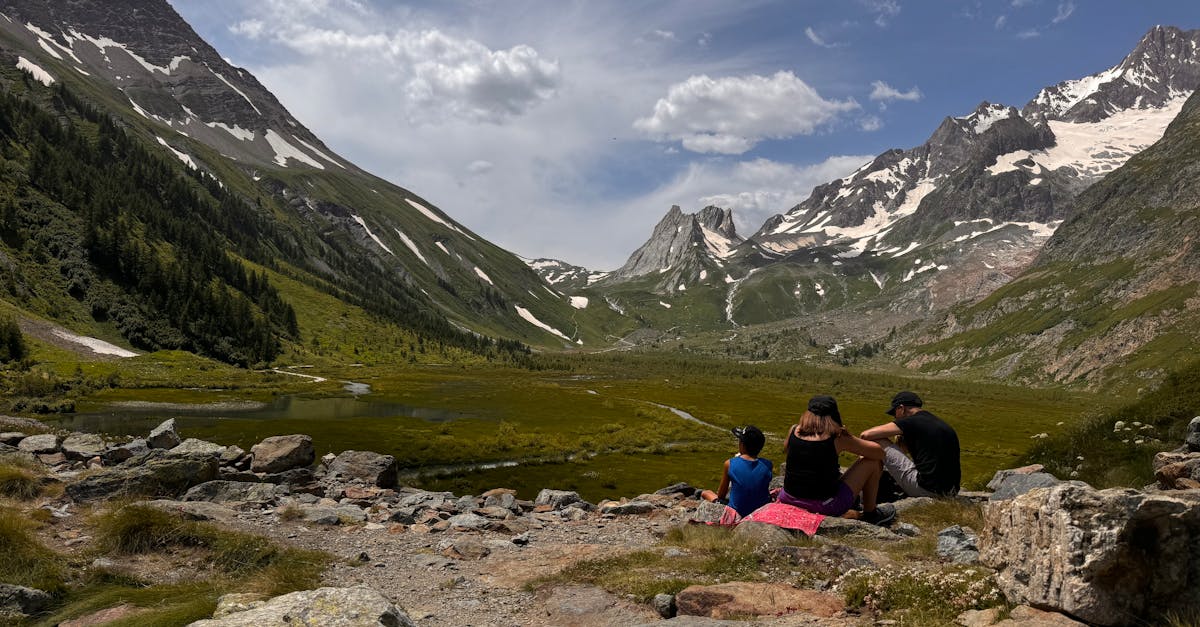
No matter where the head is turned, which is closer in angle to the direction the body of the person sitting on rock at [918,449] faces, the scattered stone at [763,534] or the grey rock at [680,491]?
the grey rock

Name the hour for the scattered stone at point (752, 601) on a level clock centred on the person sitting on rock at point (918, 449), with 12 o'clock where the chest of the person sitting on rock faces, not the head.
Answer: The scattered stone is roughly at 8 o'clock from the person sitting on rock.

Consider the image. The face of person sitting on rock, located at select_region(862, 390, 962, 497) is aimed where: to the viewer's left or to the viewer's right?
to the viewer's left

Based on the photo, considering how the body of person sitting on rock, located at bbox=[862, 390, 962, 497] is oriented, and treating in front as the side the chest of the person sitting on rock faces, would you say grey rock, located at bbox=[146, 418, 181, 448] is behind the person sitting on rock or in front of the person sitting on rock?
in front

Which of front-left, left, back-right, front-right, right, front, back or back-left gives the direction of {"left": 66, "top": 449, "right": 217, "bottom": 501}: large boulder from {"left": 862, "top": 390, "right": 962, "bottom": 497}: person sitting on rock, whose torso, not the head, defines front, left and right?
front-left

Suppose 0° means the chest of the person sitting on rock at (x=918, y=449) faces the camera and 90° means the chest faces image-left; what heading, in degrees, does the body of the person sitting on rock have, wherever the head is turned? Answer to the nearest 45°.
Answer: approximately 135°

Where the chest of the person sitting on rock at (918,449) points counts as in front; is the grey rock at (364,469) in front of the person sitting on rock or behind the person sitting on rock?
in front

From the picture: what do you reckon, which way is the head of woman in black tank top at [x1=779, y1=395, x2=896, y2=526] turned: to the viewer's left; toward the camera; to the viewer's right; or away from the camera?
away from the camera

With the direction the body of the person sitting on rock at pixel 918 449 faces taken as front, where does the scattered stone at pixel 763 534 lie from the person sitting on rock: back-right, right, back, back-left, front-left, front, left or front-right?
left

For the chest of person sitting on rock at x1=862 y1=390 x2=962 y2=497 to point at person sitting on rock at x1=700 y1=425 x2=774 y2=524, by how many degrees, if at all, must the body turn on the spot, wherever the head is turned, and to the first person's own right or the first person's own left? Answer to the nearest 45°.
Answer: approximately 45° to the first person's own left

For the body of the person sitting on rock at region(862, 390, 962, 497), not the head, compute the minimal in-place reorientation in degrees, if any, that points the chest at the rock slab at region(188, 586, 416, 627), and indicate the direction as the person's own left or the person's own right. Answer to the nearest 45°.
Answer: approximately 90° to the person's own left

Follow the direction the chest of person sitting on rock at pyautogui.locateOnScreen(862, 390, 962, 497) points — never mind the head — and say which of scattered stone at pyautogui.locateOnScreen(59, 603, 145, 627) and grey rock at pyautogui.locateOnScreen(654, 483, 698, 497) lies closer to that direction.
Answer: the grey rock
